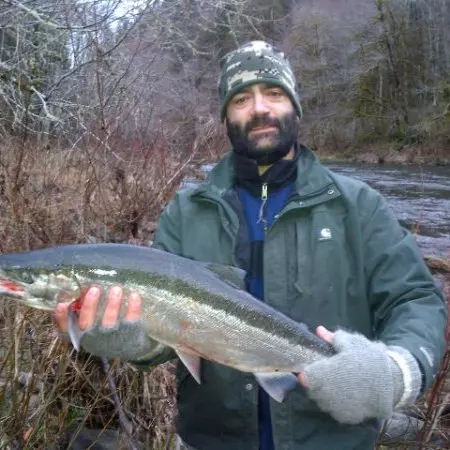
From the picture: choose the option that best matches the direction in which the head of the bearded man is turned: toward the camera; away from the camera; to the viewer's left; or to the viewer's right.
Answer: toward the camera

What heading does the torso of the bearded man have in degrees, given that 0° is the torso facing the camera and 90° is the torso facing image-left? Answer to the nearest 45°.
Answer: approximately 0°
